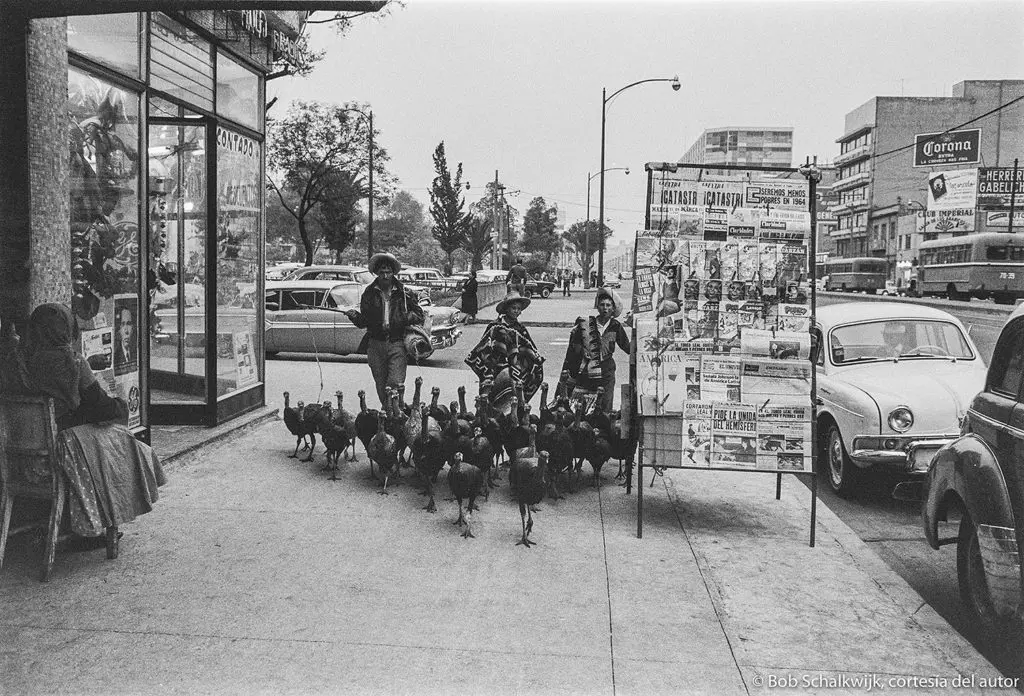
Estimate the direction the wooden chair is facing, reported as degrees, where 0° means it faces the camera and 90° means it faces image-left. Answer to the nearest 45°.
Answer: approximately 225°

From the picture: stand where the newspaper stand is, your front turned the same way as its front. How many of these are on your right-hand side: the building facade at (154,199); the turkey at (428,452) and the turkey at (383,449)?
3

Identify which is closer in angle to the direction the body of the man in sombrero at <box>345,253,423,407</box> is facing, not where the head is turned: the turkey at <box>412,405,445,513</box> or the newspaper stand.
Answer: the turkey

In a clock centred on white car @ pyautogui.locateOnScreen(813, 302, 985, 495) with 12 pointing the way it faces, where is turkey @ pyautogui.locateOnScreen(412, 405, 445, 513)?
The turkey is roughly at 3 o'clock from the white car.

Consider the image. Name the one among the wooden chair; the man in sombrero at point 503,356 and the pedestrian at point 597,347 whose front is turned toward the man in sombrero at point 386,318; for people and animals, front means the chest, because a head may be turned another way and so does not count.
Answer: the wooden chair

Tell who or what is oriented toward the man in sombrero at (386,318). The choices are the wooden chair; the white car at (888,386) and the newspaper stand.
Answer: the wooden chair

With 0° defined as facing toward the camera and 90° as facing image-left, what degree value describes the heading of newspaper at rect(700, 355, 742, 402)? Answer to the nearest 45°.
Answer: approximately 0°

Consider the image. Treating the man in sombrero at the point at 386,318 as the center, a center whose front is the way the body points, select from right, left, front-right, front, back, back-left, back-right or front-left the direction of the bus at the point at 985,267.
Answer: back-left

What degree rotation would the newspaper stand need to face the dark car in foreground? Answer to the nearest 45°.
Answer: approximately 45° to its left

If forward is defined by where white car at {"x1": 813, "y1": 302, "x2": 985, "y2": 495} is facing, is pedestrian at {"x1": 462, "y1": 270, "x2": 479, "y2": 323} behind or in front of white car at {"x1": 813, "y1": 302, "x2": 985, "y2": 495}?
behind
